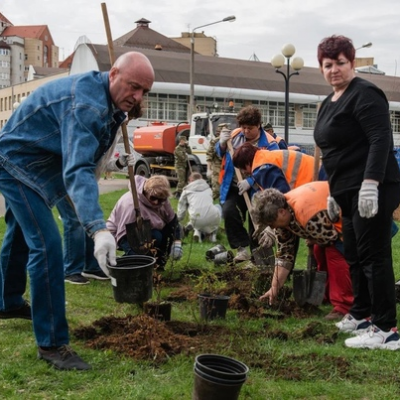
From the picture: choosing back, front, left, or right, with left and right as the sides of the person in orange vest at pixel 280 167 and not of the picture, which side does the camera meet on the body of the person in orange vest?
left

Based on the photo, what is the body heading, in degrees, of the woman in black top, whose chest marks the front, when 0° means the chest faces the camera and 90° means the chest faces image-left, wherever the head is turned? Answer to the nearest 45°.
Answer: approximately 45°

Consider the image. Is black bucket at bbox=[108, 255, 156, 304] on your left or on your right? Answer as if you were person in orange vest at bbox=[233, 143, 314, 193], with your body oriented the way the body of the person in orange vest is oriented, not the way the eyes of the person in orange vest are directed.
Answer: on your left

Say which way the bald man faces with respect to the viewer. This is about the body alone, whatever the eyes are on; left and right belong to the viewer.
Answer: facing to the right of the viewer

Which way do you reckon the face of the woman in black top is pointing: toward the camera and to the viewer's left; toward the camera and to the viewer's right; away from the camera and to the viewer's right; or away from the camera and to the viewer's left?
toward the camera and to the viewer's left

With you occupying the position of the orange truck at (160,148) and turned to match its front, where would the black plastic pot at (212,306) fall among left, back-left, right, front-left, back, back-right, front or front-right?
front-right

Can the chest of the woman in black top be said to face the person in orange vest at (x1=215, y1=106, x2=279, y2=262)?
no

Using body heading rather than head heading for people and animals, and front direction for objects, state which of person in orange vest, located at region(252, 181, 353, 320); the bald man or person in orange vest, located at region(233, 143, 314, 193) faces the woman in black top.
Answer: the bald man

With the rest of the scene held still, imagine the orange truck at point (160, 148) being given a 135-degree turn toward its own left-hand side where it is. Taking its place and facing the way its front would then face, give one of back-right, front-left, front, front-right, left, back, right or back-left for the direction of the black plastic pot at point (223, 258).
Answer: back

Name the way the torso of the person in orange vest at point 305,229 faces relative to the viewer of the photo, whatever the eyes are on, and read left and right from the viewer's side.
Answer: facing to the left of the viewer

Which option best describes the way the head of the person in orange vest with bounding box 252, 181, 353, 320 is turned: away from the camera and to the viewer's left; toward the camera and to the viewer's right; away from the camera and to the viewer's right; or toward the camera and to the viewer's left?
toward the camera and to the viewer's left

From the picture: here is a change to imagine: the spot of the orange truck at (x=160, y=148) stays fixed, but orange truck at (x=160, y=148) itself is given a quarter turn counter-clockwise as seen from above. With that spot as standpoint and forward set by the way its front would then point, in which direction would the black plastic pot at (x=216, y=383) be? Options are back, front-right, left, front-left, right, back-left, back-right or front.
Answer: back-right

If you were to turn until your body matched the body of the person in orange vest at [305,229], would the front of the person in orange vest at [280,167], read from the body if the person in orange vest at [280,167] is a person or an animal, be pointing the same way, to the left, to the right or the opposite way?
the same way

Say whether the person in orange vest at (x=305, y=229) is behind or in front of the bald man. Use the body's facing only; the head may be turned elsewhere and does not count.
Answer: in front

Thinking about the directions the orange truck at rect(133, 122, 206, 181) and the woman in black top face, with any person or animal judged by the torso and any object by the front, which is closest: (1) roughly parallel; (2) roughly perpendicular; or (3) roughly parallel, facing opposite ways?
roughly perpendicular

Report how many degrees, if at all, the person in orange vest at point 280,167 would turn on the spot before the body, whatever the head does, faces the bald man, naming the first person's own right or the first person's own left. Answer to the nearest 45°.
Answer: approximately 45° to the first person's own left

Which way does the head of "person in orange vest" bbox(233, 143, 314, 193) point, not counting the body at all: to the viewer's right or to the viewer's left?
to the viewer's left

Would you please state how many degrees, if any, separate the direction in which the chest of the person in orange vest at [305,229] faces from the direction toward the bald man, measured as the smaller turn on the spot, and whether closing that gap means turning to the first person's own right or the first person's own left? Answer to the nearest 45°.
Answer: approximately 45° to the first person's own left
